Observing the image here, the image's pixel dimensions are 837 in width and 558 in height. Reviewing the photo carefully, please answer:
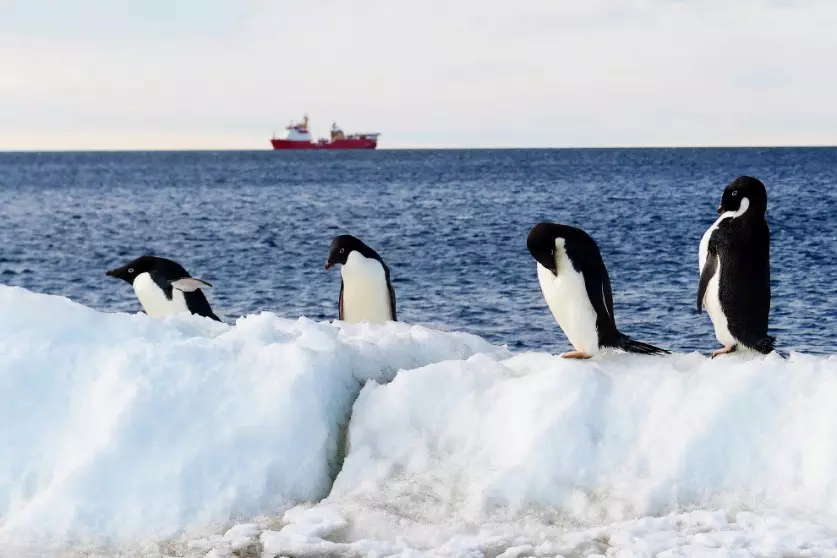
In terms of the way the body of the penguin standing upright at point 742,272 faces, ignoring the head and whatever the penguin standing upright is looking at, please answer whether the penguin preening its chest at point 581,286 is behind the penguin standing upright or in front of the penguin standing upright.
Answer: in front

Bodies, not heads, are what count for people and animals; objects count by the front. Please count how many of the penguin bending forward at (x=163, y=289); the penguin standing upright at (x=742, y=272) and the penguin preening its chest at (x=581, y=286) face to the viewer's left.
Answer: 3

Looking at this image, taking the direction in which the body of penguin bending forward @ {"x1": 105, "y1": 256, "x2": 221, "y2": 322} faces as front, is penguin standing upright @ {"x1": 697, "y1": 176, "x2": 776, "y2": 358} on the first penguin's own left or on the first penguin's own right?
on the first penguin's own left

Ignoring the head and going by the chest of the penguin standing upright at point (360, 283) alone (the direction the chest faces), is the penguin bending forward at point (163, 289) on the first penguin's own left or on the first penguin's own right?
on the first penguin's own right

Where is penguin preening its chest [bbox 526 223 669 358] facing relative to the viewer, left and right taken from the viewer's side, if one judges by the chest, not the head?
facing to the left of the viewer

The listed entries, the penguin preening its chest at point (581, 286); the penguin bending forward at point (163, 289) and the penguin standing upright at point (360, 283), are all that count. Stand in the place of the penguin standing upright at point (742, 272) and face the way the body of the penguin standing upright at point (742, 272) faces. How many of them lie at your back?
0

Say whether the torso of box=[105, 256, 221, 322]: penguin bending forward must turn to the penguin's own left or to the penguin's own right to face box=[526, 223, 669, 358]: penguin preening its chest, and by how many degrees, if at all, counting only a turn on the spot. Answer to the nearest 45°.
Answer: approximately 135° to the penguin's own left

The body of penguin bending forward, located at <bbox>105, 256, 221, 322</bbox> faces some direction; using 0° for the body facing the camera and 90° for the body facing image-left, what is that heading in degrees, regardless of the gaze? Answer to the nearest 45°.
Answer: approximately 90°

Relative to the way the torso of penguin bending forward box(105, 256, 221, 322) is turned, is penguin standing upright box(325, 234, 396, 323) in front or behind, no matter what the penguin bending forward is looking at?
behind

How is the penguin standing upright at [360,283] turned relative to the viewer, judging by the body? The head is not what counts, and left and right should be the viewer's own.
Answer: facing the viewer and to the left of the viewer

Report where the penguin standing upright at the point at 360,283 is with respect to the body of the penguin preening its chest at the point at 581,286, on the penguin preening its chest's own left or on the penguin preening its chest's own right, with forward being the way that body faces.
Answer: on the penguin preening its chest's own right

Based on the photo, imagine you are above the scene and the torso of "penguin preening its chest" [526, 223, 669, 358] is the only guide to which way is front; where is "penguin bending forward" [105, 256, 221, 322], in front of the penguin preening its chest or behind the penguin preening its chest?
in front

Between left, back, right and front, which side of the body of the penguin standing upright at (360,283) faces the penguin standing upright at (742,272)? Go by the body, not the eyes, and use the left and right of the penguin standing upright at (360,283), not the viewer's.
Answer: left

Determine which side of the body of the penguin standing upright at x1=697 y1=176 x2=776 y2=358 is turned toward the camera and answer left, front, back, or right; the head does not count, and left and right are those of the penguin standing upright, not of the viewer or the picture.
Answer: left

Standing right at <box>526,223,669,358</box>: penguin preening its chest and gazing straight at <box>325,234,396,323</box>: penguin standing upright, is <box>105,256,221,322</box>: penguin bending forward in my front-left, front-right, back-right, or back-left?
front-left

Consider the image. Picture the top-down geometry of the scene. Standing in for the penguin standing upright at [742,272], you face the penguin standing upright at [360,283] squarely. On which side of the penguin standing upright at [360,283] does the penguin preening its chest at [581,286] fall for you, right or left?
left
